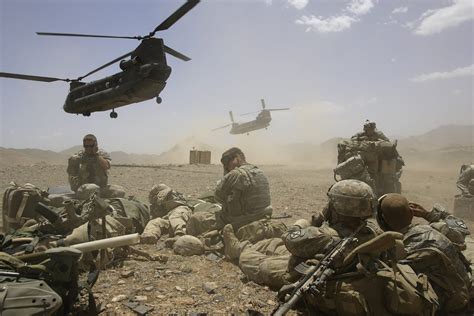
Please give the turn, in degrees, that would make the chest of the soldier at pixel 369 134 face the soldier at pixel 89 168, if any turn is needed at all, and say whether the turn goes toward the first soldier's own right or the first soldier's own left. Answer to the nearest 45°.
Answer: approximately 90° to the first soldier's own left

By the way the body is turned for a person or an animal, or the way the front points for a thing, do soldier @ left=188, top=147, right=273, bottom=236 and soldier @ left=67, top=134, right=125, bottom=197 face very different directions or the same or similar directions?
very different directions

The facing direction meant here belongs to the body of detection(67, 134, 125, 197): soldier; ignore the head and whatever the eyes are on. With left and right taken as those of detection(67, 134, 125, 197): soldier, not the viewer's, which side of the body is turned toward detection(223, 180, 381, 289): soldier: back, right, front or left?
front

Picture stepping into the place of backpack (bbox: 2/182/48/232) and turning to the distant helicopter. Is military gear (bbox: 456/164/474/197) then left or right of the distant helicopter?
right

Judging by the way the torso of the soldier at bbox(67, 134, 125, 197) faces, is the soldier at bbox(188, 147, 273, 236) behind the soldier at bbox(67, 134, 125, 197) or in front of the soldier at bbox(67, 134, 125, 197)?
in front

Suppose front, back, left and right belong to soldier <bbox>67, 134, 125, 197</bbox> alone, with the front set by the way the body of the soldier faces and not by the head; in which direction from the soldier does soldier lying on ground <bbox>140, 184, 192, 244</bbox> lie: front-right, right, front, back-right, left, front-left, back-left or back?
front-left

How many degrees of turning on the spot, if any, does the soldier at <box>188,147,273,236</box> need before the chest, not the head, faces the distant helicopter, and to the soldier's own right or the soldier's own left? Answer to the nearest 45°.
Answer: approximately 45° to the soldier's own right

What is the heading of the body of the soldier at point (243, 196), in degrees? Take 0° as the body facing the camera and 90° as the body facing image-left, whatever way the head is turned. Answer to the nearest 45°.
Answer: approximately 135°

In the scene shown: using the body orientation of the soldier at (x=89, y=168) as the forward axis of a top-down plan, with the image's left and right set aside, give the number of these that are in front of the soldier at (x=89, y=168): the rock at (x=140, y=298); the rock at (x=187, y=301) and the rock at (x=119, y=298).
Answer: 3

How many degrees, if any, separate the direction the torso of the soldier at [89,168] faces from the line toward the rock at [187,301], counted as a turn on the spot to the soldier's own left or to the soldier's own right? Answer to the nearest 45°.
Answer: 0° — they already face it

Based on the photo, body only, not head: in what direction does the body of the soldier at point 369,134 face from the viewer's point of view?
away from the camera

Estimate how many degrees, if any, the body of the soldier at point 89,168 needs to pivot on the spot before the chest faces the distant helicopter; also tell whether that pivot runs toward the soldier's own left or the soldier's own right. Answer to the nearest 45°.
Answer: approximately 135° to the soldier's own left
